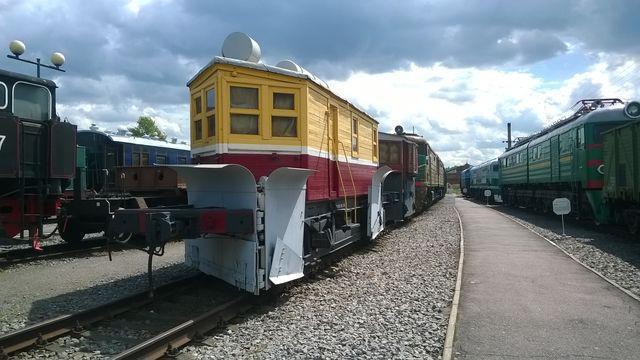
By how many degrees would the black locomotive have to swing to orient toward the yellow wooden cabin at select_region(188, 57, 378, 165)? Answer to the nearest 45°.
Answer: approximately 90° to its left

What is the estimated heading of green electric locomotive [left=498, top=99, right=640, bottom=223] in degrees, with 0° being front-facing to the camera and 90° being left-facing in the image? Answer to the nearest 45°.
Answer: approximately 315°

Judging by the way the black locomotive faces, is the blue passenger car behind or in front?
behind

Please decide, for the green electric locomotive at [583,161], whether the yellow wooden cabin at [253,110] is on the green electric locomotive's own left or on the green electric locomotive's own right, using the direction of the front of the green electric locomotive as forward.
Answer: on the green electric locomotive's own right

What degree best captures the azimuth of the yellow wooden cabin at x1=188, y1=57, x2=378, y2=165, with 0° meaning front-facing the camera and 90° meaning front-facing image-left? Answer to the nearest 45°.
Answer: approximately 45°
